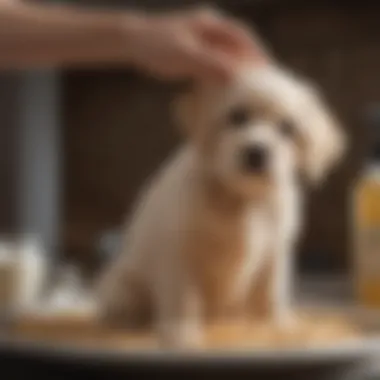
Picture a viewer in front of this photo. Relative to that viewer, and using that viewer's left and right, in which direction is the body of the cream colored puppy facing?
facing the viewer and to the right of the viewer
